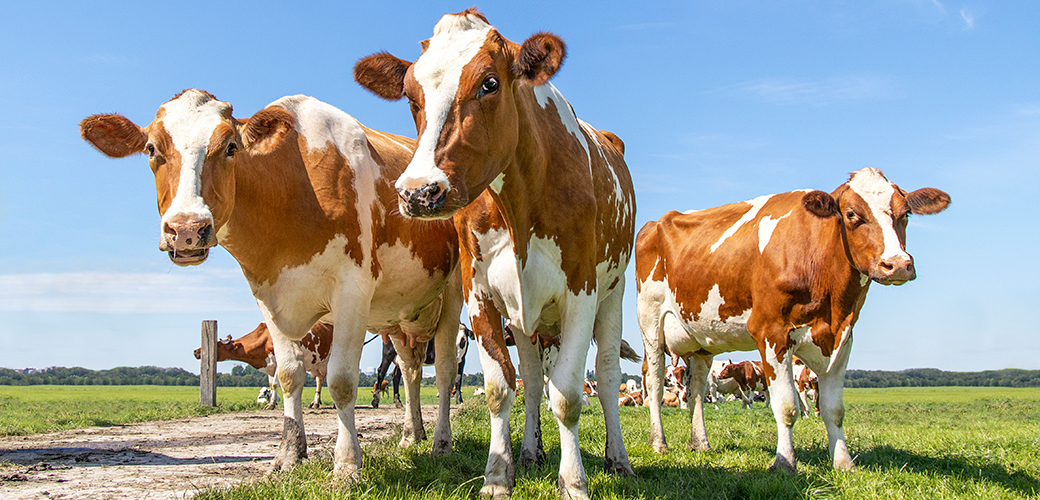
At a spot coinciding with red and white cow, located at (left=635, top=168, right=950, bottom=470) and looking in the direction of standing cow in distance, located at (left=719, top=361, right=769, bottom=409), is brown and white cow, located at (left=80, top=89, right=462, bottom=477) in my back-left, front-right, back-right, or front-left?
back-left

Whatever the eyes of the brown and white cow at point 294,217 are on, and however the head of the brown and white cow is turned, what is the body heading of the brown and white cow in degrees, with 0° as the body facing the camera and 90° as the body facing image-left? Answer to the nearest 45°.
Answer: approximately 45°

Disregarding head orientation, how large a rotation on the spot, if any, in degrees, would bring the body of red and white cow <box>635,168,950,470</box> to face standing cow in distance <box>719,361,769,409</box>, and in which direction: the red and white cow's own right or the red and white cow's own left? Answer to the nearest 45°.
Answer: approximately 135° to the red and white cow's own left

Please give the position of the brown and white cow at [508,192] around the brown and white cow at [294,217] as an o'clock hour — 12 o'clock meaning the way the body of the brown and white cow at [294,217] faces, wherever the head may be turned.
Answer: the brown and white cow at [508,192] is roughly at 9 o'clock from the brown and white cow at [294,217].

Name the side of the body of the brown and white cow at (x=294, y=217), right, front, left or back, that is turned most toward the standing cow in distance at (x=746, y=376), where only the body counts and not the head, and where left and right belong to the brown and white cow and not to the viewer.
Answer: back

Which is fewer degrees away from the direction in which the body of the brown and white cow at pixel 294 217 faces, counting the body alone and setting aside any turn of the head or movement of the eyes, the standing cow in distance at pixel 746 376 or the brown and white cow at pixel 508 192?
the brown and white cow

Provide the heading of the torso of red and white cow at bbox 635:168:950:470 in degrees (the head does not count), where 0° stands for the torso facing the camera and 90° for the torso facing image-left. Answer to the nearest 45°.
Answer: approximately 315°

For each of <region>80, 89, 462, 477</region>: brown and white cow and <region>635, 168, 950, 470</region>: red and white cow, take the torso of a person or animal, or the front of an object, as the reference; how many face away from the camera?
0
